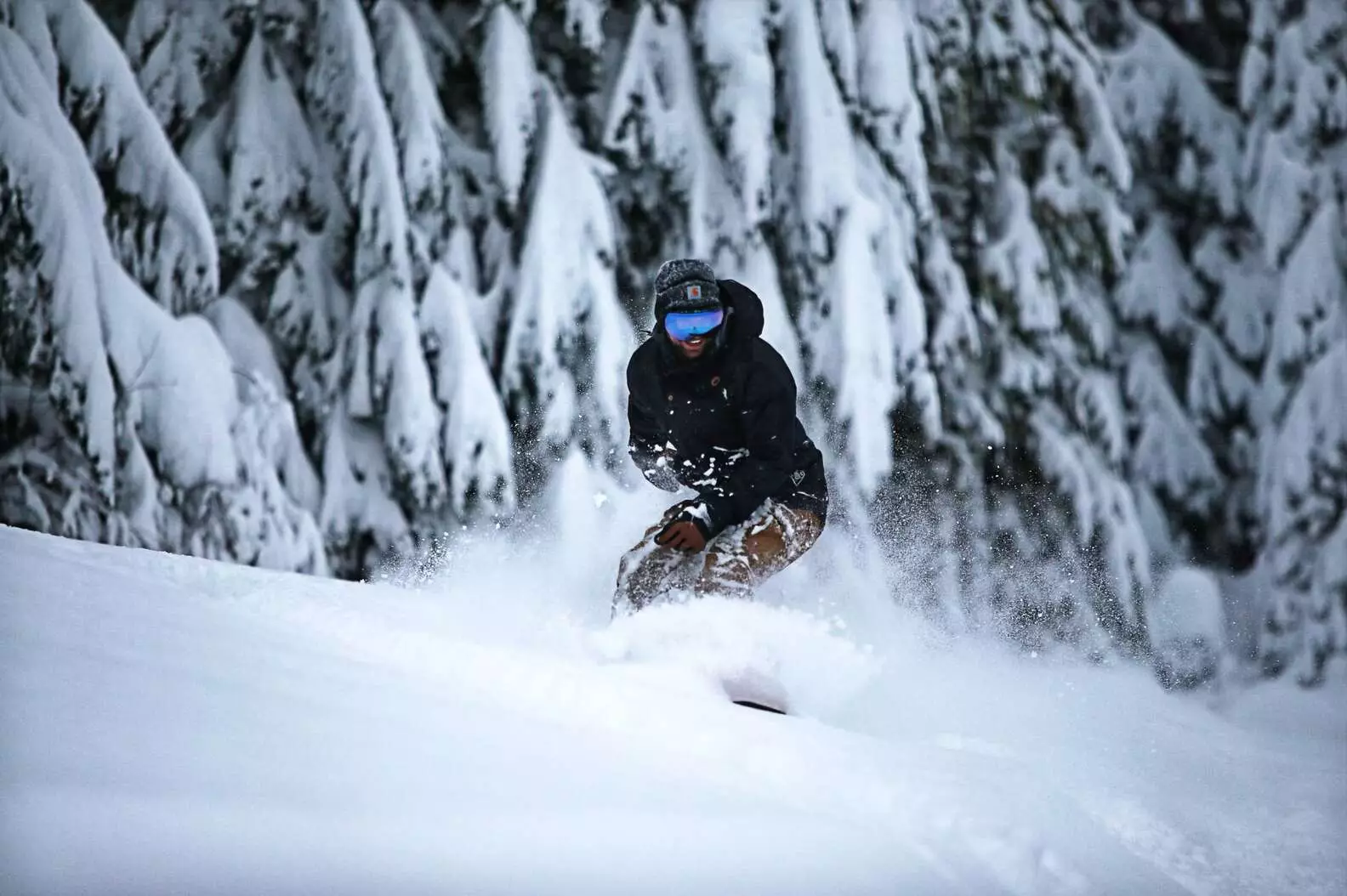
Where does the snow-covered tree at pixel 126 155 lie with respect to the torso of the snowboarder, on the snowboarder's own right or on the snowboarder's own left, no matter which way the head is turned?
on the snowboarder's own right

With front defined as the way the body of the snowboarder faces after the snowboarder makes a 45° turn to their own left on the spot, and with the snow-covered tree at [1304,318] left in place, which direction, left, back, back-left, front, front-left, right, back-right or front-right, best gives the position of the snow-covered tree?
back-left

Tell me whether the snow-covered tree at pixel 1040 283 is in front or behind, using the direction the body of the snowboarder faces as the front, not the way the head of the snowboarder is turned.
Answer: behind

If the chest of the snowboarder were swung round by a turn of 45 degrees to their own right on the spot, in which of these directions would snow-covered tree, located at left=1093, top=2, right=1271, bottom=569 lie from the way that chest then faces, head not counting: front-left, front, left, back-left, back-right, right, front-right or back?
back-right

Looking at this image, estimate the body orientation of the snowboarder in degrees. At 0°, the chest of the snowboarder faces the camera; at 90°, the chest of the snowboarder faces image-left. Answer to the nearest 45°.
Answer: approximately 45°

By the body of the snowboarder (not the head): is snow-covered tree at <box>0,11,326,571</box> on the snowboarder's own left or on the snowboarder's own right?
on the snowboarder's own right
